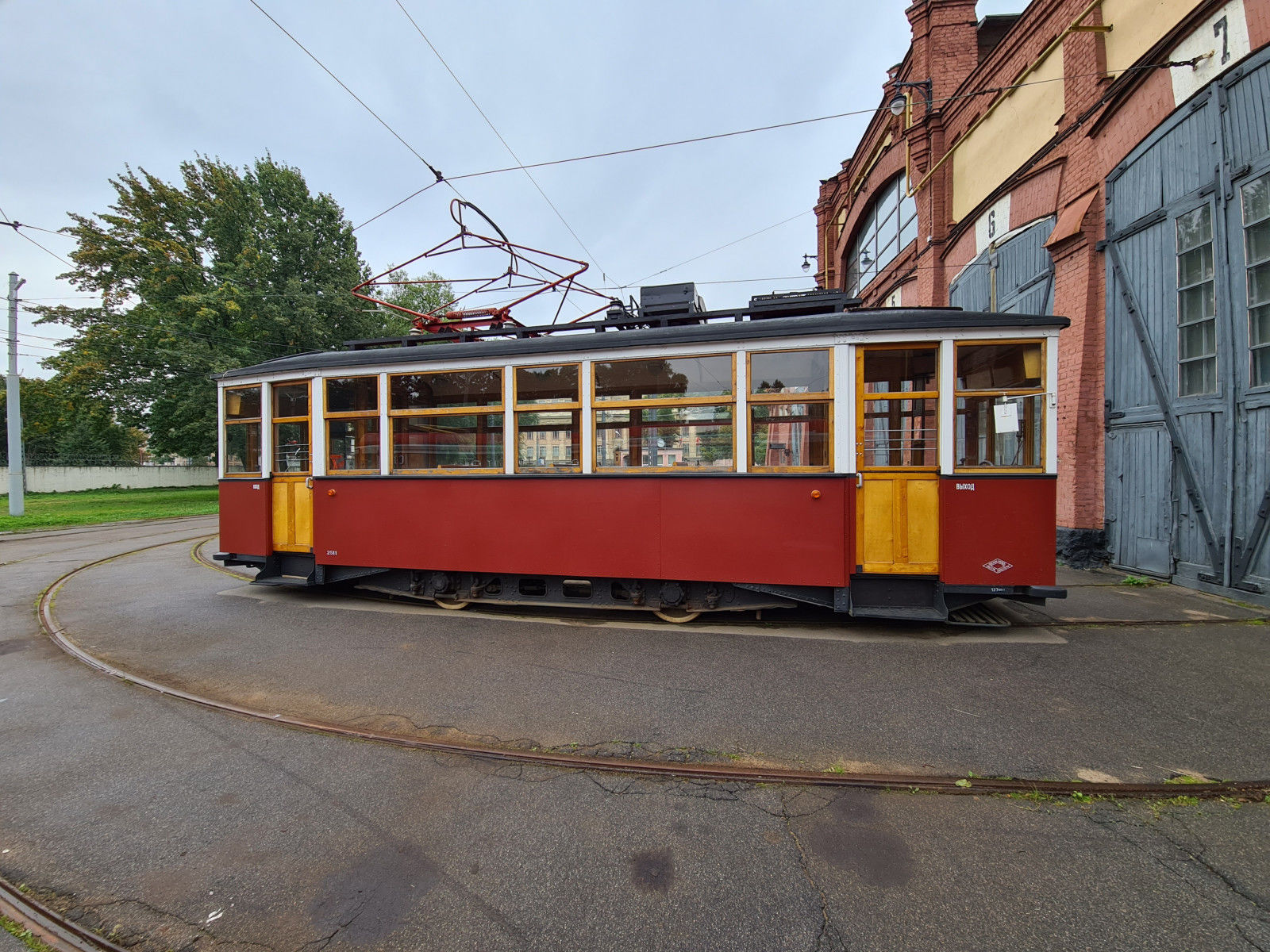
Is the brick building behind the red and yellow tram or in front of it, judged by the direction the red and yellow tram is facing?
in front

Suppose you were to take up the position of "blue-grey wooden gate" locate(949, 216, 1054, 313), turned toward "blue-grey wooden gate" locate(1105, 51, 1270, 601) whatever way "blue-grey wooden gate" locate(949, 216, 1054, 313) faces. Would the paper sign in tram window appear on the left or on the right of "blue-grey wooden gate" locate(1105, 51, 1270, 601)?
right

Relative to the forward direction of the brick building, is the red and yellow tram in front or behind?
in front

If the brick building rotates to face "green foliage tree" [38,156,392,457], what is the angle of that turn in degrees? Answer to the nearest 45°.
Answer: approximately 45° to its right

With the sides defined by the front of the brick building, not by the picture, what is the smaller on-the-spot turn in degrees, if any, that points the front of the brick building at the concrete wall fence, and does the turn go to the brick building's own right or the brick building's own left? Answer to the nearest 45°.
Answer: approximately 45° to the brick building's own right

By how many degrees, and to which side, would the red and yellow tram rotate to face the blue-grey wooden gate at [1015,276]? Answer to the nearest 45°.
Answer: approximately 45° to its left

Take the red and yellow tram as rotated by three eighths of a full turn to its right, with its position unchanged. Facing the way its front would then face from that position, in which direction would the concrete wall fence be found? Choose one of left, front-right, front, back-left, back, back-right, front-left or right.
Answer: right

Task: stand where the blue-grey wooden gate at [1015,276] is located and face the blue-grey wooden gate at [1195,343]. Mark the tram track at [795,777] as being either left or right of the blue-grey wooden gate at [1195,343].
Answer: right

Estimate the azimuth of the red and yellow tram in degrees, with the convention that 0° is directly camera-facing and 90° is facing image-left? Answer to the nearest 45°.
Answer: approximately 270°

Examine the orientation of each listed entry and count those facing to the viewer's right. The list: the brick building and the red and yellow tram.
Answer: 1

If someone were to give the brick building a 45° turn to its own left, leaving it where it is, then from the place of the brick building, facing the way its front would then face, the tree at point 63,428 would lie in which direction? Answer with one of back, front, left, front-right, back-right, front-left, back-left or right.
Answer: right

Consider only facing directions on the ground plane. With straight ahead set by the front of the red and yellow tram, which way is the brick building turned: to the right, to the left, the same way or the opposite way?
the opposite way

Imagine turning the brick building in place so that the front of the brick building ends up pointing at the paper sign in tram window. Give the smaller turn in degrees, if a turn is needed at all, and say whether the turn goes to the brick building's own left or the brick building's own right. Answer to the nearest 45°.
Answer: approximately 45° to the brick building's own left

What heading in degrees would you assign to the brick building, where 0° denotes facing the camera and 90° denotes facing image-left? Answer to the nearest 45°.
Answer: approximately 45°
